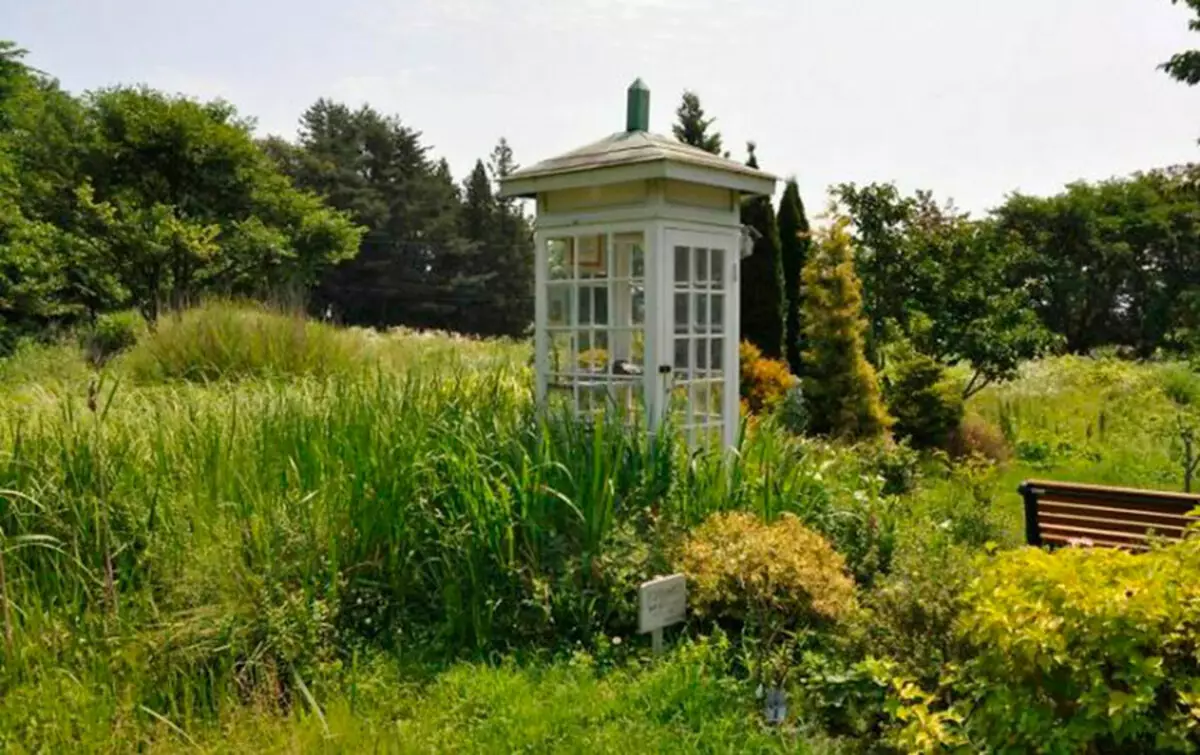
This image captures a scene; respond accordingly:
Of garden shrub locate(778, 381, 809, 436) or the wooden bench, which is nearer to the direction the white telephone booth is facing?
the wooden bench

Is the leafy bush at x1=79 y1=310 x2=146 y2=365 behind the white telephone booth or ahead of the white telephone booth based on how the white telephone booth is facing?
behind

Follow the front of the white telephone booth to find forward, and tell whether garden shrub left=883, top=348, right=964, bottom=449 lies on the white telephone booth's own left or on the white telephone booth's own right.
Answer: on the white telephone booth's own left

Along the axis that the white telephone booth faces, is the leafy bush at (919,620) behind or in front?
in front

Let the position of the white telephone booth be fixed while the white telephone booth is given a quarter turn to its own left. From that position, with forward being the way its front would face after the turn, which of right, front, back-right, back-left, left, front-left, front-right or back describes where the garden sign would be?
back-right

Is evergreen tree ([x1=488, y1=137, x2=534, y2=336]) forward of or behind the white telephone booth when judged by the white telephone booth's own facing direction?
behind

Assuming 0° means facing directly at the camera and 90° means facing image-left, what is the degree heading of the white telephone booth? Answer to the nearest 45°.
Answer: approximately 315°

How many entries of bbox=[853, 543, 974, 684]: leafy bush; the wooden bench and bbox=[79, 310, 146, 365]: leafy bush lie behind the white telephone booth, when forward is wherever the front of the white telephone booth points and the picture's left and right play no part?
1

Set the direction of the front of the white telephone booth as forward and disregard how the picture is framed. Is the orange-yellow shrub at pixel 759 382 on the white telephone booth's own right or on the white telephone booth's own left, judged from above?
on the white telephone booth's own left

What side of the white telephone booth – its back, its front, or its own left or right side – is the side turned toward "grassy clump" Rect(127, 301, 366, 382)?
back

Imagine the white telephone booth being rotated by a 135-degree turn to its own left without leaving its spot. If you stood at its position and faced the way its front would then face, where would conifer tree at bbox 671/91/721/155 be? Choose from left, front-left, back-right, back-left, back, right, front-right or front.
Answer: front

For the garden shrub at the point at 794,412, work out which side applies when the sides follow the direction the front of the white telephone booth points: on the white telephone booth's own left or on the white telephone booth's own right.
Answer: on the white telephone booth's own left
